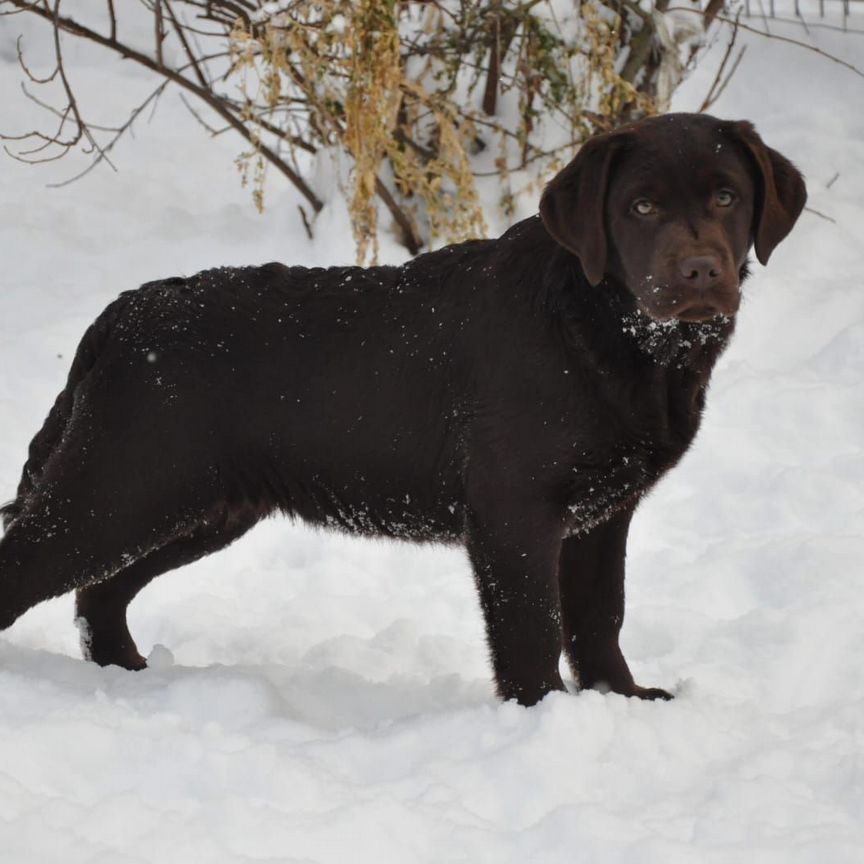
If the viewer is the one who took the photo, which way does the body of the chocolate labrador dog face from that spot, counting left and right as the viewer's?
facing to the right of the viewer

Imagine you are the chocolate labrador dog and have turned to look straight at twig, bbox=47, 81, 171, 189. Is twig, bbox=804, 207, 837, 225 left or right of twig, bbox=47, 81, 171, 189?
right

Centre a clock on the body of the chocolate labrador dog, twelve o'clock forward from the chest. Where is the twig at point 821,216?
The twig is roughly at 10 o'clock from the chocolate labrador dog.

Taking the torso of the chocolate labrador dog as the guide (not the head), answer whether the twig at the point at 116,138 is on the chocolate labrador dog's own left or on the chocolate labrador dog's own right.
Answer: on the chocolate labrador dog's own left

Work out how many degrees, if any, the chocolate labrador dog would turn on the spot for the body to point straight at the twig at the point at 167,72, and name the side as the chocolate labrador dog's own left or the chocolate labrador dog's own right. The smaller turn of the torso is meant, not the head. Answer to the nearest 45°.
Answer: approximately 90° to the chocolate labrador dog's own left

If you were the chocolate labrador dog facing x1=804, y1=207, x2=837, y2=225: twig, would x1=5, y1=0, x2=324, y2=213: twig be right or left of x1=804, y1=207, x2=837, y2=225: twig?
left
